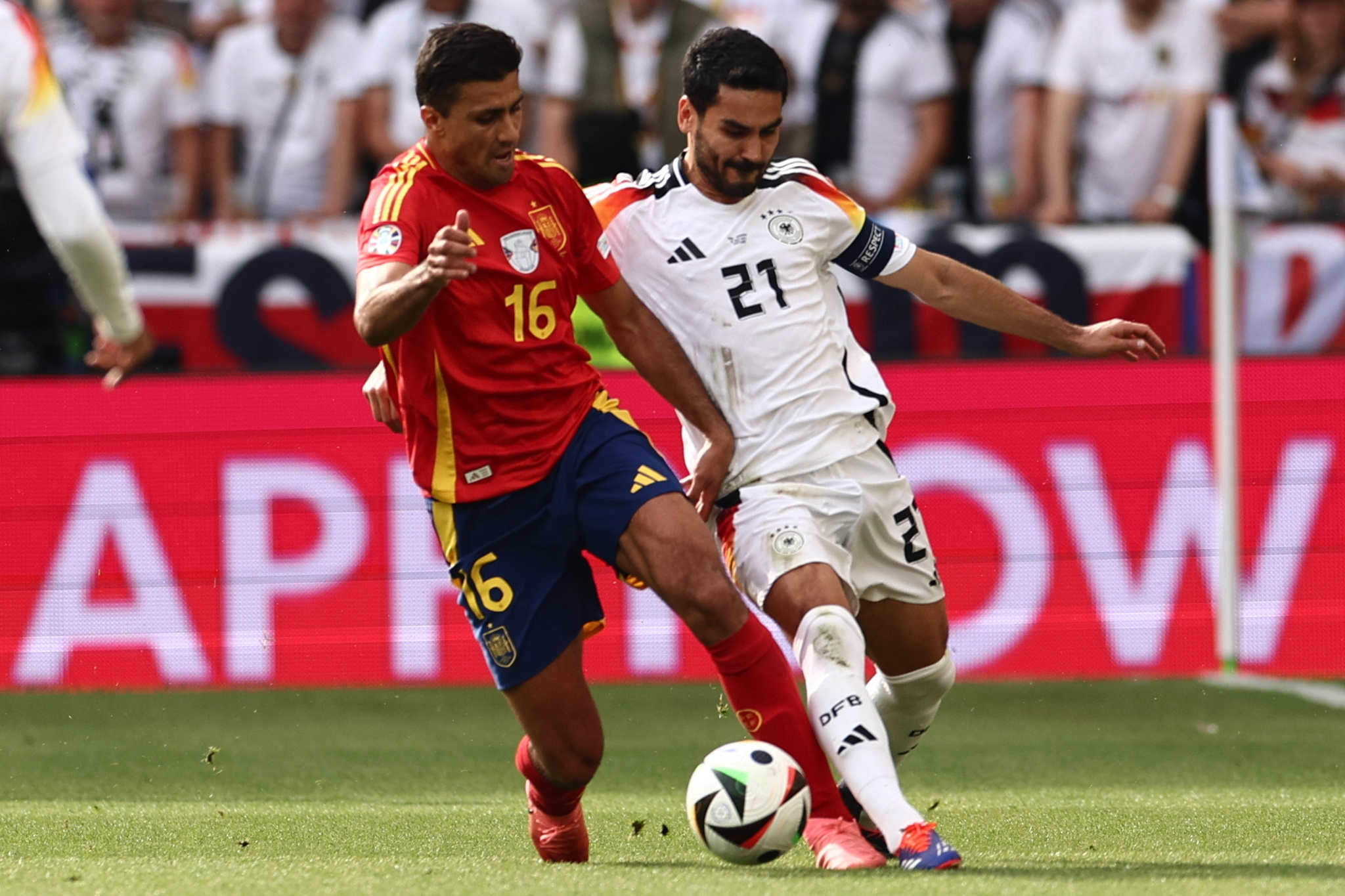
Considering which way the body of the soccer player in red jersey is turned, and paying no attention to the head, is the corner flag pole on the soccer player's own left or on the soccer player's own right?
on the soccer player's own left

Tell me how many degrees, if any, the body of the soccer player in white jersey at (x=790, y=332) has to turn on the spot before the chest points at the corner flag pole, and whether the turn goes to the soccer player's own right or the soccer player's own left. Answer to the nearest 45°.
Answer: approximately 135° to the soccer player's own left

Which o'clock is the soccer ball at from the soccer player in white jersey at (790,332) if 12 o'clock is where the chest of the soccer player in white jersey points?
The soccer ball is roughly at 12 o'clock from the soccer player in white jersey.

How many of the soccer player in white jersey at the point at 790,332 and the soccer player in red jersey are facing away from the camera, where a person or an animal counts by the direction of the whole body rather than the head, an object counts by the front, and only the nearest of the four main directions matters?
0

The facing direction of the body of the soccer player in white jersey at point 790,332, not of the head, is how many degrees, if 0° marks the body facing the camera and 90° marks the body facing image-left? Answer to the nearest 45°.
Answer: approximately 0°

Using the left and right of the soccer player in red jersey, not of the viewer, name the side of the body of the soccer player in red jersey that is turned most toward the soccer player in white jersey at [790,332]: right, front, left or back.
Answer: left

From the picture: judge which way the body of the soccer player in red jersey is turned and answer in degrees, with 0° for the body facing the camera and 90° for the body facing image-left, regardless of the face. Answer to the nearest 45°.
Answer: approximately 315°

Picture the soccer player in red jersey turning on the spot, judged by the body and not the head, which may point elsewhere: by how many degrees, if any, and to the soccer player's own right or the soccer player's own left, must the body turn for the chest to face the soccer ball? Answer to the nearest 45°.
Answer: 0° — they already face it

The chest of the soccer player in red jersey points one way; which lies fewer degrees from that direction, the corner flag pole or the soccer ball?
the soccer ball

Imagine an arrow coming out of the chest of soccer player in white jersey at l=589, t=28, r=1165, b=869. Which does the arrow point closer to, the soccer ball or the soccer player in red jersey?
the soccer ball
